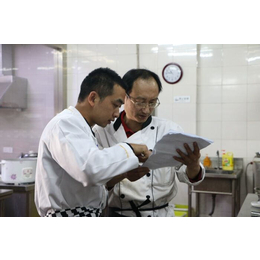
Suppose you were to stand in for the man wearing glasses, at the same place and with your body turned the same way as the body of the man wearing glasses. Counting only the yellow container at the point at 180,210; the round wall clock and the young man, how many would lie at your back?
2

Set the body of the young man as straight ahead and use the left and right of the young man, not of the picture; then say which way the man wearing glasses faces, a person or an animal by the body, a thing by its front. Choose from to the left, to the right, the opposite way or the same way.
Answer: to the right

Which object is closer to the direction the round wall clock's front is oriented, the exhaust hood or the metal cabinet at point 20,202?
the metal cabinet

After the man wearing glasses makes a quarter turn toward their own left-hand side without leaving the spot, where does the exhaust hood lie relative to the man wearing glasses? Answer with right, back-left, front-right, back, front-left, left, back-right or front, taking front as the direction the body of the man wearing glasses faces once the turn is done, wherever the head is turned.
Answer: back-left

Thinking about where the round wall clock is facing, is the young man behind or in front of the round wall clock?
in front

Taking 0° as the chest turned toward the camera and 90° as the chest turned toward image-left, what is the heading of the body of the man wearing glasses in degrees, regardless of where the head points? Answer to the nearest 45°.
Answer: approximately 0°

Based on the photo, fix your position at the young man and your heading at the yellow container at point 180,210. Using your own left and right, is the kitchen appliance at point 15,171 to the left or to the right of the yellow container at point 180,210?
left

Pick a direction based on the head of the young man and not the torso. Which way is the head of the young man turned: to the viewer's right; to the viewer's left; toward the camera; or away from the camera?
to the viewer's right

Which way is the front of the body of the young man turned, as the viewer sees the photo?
to the viewer's right

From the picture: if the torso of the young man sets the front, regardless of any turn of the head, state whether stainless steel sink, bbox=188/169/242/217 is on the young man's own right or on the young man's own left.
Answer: on the young man's own left
